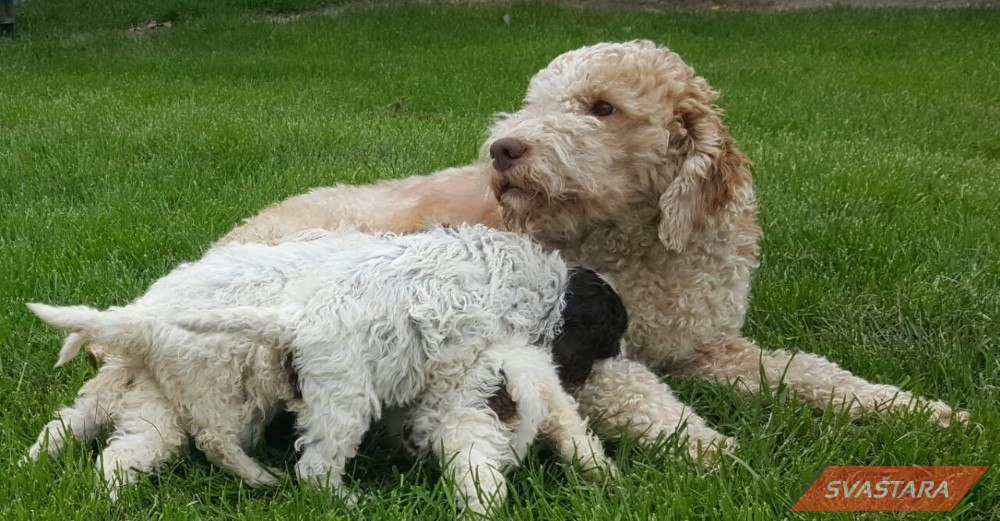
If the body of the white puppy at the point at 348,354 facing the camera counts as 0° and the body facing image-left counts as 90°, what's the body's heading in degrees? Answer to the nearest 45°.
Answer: approximately 270°

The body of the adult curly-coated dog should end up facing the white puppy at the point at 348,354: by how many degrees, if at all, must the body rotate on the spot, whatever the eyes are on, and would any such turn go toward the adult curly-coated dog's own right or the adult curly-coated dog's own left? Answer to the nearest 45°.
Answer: approximately 90° to the adult curly-coated dog's own right

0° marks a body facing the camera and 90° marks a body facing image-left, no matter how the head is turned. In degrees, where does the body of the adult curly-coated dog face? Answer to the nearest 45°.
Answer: approximately 315°

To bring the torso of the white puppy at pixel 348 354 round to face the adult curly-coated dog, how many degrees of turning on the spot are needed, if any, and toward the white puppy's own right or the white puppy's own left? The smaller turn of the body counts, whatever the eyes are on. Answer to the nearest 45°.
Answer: approximately 45° to the white puppy's own left

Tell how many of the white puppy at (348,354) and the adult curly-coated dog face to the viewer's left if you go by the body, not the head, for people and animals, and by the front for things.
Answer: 0
